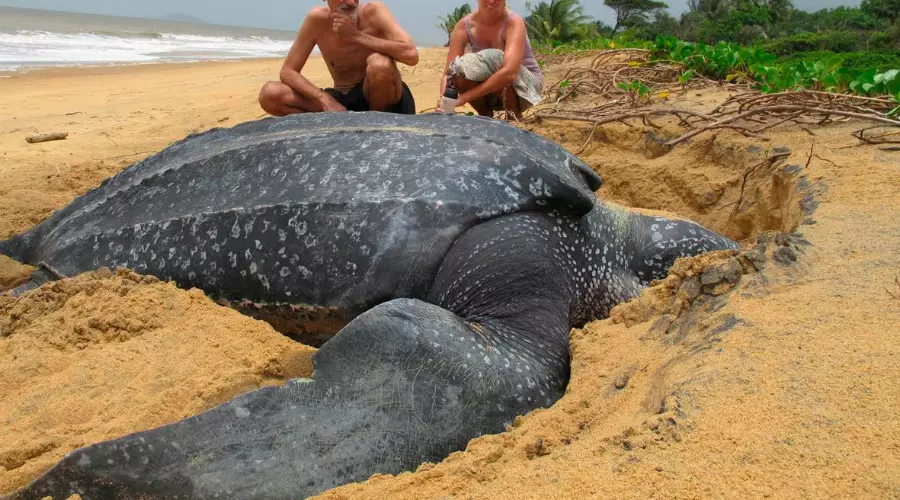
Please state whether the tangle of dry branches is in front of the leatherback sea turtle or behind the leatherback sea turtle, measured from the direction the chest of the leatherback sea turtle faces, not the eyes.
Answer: in front

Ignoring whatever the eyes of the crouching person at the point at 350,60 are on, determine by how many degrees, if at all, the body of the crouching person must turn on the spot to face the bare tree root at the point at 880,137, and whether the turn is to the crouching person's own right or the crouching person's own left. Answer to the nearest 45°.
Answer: approximately 45° to the crouching person's own left

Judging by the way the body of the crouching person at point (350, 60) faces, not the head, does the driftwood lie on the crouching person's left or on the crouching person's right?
on the crouching person's right

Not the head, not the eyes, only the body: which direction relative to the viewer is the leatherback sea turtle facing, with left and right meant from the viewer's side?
facing to the right of the viewer

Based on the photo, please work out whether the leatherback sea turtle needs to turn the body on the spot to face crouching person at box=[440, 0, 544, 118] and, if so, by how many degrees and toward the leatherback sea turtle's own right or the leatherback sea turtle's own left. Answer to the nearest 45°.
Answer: approximately 90° to the leatherback sea turtle's own left

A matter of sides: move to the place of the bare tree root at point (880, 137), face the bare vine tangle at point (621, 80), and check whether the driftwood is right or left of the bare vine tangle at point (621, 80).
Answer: left

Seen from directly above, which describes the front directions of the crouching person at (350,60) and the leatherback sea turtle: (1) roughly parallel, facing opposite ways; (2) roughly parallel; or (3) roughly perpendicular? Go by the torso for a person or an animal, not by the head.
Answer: roughly perpendicular

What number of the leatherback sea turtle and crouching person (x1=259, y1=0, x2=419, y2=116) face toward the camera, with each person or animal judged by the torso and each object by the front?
1
